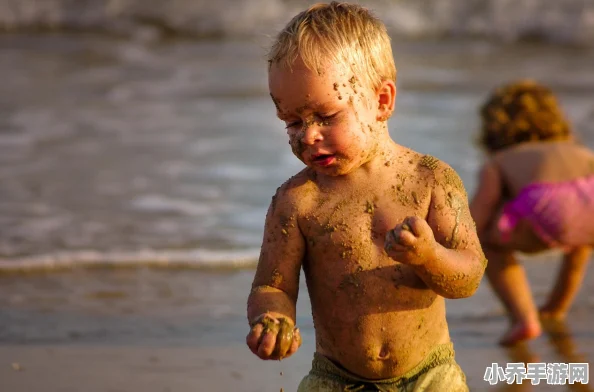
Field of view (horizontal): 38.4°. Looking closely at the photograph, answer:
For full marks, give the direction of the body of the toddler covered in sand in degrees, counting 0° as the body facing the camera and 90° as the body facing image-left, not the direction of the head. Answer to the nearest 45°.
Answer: approximately 0°

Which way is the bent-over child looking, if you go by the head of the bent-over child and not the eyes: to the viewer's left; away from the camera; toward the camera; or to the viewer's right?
away from the camera

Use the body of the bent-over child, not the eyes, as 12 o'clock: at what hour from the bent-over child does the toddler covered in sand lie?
The toddler covered in sand is roughly at 8 o'clock from the bent-over child.

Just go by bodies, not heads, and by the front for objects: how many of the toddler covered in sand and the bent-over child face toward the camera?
1

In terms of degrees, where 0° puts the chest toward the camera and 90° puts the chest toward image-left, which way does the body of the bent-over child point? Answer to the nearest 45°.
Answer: approximately 135°

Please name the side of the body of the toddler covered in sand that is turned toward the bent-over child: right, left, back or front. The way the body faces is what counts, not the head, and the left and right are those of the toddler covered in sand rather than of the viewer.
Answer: back
